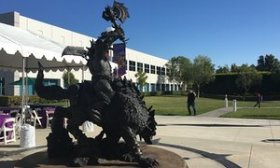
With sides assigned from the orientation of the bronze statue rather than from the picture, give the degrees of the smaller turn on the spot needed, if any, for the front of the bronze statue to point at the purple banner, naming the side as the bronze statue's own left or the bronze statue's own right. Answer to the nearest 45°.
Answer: approximately 90° to the bronze statue's own left

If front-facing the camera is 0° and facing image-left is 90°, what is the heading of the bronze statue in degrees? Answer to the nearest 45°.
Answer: approximately 270°
